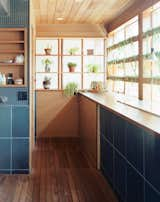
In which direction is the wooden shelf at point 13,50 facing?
toward the camera

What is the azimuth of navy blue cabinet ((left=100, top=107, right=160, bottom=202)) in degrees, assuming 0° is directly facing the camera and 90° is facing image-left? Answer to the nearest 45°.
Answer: approximately 90°

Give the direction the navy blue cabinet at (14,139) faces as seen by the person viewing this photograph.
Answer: facing the viewer

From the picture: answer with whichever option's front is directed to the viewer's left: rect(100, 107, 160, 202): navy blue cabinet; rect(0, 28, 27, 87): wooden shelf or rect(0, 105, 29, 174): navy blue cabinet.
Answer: rect(100, 107, 160, 202): navy blue cabinet

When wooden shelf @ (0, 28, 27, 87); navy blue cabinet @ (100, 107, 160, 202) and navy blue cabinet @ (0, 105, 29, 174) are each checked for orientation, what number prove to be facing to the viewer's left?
1

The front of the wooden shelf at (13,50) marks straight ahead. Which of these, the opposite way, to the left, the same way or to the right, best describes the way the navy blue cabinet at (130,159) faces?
to the right

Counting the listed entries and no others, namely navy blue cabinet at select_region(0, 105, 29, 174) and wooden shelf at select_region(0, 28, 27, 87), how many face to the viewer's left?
0
